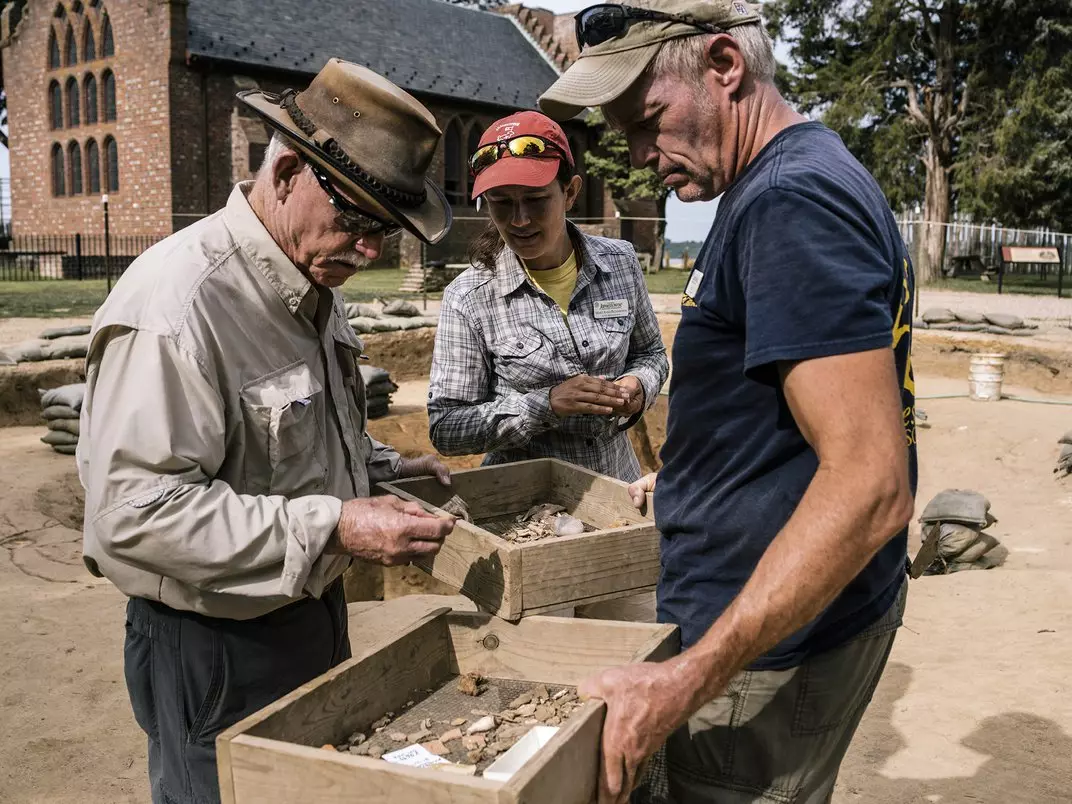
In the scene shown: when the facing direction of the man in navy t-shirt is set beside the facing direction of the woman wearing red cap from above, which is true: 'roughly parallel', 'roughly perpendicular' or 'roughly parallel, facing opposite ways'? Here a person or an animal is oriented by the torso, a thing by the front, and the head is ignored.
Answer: roughly perpendicular

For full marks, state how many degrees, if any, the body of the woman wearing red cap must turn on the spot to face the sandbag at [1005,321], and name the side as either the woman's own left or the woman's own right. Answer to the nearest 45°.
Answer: approximately 135° to the woman's own left

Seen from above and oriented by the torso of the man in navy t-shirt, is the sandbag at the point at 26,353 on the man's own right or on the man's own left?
on the man's own right

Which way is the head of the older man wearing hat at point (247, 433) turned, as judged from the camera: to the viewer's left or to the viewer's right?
to the viewer's right

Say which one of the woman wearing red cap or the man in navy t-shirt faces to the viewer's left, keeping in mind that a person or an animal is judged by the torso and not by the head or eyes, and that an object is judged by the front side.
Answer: the man in navy t-shirt

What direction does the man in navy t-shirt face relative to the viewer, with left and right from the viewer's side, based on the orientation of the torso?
facing to the left of the viewer

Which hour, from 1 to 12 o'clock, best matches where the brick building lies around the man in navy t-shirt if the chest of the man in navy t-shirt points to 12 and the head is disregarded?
The brick building is roughly at 2 o'clock from the man in navy t-shirt.

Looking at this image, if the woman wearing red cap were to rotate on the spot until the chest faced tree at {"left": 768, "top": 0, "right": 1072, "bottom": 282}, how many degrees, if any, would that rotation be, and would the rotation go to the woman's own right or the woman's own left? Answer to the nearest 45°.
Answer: approximately 180°

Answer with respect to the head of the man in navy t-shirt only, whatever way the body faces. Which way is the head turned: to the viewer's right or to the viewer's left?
to the viewer's left

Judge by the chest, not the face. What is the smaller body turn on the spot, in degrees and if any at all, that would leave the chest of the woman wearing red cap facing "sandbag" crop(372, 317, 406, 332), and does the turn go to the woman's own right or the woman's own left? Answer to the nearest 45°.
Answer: approximately 180°

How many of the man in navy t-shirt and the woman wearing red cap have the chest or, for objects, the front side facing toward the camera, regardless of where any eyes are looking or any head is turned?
1

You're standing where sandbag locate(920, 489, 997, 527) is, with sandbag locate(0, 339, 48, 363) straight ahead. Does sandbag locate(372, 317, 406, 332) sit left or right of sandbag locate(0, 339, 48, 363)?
right

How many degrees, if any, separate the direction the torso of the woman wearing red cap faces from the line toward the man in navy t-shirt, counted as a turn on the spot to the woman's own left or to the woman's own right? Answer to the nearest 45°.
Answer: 0° — they already face them
